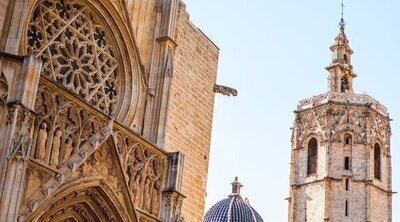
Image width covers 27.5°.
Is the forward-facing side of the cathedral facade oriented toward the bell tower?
no

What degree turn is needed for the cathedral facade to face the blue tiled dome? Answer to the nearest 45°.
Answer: approximately 135° to its left
